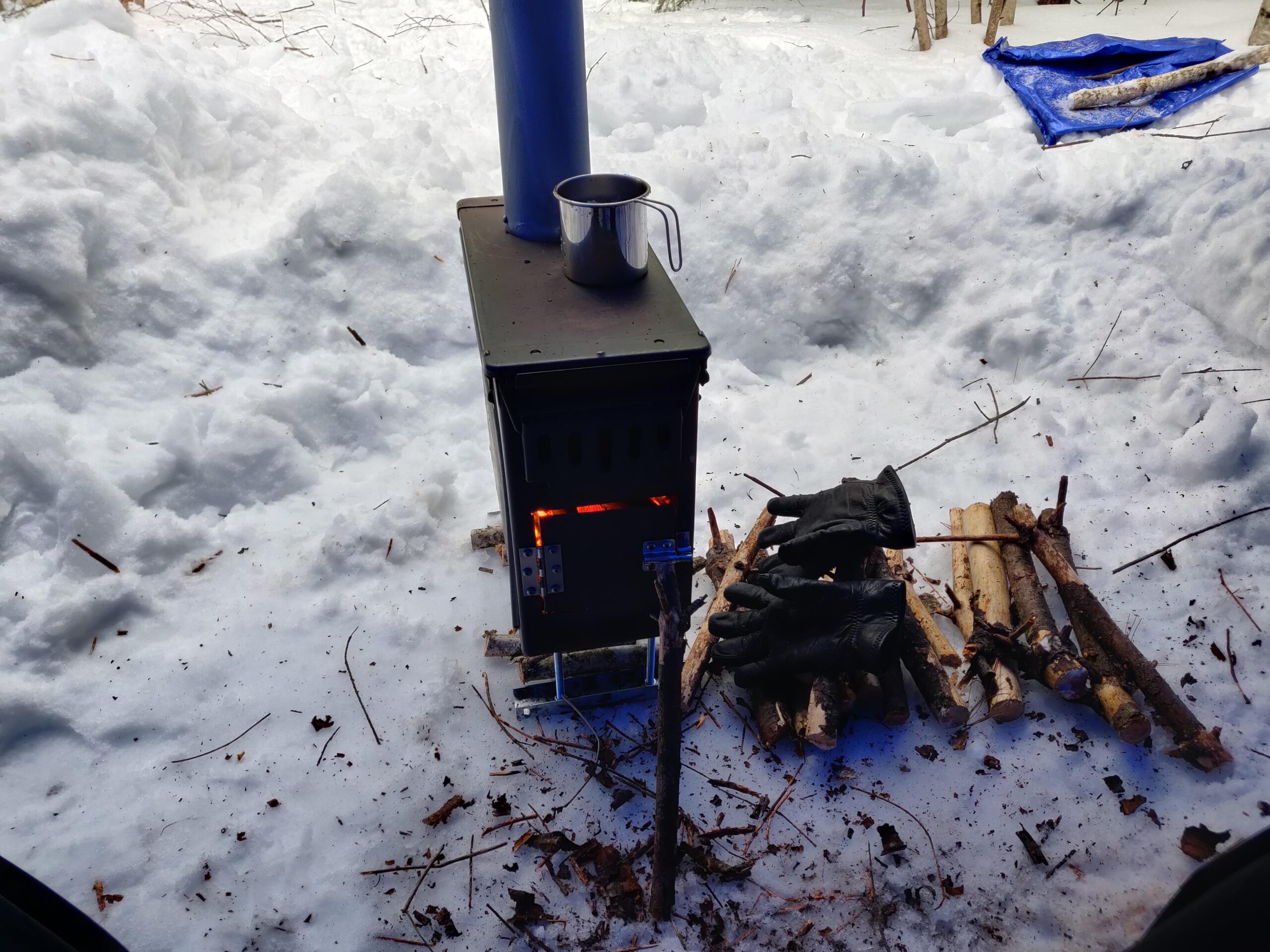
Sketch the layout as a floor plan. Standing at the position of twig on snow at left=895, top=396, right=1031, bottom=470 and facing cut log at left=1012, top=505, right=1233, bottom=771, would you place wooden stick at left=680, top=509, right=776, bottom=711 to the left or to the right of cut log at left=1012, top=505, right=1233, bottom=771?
right

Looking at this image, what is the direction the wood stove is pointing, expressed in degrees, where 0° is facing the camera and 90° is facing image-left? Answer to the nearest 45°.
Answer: approximately 0°

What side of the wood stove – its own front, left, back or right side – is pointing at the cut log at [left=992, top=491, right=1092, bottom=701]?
left

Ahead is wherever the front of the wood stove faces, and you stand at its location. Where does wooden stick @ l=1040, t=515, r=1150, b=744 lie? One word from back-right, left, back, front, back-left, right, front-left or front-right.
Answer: left

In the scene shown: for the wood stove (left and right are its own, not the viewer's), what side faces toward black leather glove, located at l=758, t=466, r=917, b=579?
left

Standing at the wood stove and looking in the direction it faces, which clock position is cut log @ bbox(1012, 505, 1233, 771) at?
The cut log is roughly at 9 o'clock from the wood stove.

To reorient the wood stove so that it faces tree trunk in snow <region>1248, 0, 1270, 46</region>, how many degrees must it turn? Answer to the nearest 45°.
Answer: approximately 135° to its left

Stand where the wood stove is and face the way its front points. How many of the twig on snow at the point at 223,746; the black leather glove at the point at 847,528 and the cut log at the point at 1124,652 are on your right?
1

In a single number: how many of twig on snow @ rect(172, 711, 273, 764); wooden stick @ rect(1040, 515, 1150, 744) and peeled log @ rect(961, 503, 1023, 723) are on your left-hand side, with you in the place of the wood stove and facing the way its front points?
2

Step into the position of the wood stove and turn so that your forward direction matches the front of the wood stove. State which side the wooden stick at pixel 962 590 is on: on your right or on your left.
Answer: on your left

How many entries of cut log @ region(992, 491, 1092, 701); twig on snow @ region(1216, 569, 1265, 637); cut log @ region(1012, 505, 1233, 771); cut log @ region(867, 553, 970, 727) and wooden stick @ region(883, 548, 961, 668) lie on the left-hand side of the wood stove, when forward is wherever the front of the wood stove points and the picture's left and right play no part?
5

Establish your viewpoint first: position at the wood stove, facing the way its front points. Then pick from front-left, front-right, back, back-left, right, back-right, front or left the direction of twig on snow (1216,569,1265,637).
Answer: left

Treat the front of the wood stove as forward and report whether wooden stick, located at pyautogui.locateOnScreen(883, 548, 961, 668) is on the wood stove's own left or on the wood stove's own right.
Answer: on the wood stove's own left
